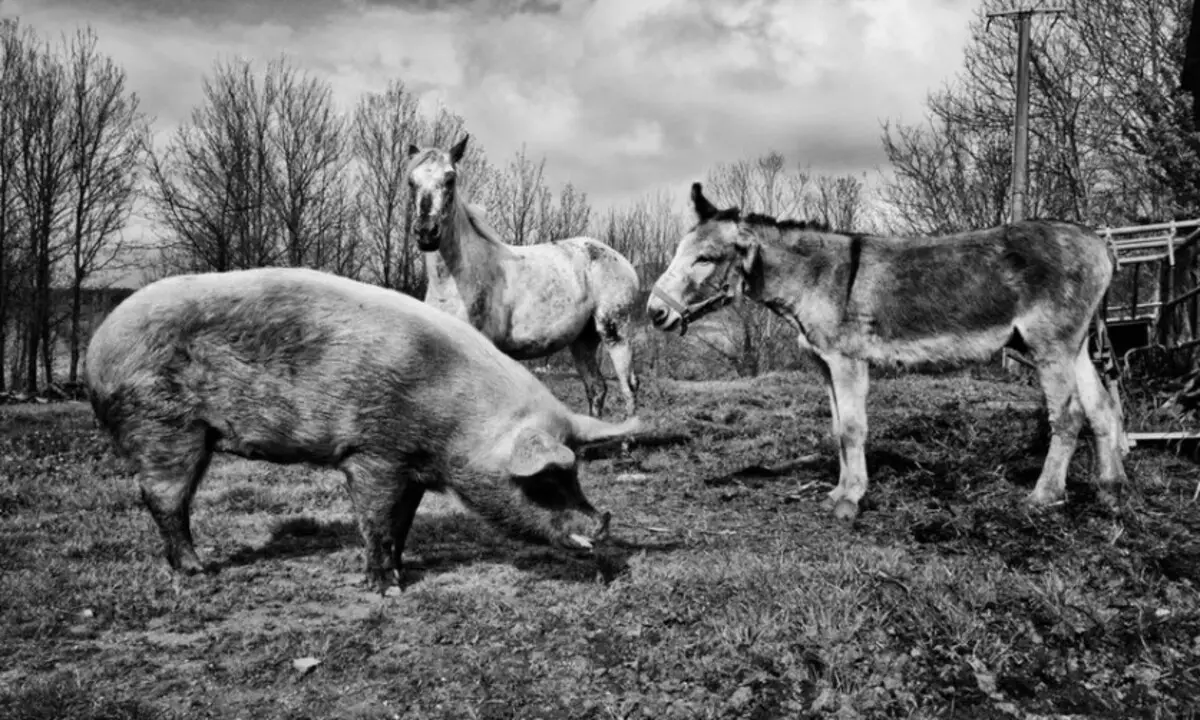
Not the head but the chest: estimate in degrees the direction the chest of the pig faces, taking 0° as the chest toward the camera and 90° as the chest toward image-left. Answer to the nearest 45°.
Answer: approximately 270°

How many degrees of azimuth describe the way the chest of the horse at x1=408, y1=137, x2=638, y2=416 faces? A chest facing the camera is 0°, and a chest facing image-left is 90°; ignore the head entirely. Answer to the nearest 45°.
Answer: approximately 45°

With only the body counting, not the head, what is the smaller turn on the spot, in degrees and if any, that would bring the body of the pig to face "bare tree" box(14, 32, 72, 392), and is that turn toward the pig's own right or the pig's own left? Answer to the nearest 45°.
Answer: approximately 90° to the pig's own left

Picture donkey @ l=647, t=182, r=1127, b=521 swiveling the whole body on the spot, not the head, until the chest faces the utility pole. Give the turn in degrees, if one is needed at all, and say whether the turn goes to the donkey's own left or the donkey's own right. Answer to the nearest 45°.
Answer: approximately 90° to the donkey's own right

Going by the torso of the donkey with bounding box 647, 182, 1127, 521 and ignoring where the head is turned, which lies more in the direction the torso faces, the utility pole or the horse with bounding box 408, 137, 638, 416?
the horse

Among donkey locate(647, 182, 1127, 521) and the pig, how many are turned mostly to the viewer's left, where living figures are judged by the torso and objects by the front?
1

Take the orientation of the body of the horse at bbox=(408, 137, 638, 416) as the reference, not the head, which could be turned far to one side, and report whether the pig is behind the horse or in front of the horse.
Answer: in front

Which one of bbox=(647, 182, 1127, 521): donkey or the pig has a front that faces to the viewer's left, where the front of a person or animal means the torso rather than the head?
the donkey

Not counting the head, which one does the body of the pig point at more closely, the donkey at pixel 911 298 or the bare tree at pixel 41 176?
the donkey

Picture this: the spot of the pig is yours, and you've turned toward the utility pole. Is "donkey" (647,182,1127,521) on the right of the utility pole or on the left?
right

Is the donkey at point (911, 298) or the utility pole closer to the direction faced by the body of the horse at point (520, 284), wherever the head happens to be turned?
the donkey

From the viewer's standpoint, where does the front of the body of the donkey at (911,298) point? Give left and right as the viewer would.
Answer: facing to the left of the viewer

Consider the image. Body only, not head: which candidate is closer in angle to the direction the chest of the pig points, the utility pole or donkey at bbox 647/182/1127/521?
the donkey

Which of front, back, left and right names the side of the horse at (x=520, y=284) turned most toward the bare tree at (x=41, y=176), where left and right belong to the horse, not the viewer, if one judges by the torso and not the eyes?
right

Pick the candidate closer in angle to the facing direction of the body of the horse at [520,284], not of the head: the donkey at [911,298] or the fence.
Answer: the donkey
